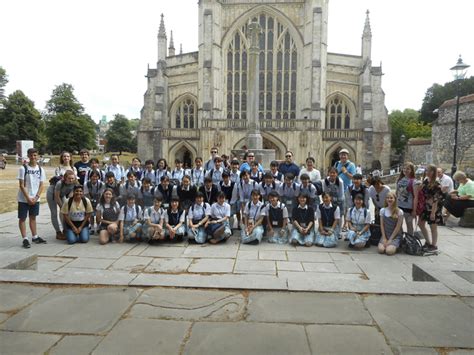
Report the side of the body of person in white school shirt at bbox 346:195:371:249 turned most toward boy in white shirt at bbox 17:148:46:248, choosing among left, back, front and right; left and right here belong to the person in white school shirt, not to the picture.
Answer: right

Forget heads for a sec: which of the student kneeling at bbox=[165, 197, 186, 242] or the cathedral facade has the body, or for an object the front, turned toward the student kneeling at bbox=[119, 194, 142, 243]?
the cathedral facade

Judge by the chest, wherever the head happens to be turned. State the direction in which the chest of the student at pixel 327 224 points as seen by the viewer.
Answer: toward the camera

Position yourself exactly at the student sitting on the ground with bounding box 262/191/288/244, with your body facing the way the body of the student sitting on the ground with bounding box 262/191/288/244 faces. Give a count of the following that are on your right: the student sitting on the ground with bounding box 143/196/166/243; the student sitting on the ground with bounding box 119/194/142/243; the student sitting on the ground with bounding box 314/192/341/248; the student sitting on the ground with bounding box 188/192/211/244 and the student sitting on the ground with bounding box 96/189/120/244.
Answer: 4

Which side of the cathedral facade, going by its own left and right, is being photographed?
front

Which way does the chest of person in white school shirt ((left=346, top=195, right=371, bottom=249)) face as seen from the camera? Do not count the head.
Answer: toward the camera

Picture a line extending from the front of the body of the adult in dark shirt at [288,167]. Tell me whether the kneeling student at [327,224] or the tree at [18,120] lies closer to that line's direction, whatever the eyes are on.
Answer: the kneeling student

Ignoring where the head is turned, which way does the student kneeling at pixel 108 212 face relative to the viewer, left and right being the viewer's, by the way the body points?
facing the viewer

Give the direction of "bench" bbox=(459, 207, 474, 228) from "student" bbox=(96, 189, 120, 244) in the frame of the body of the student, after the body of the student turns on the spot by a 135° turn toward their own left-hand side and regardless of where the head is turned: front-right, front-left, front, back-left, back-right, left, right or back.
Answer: front-right

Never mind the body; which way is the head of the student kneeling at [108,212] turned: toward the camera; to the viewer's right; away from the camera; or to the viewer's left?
toward the camera

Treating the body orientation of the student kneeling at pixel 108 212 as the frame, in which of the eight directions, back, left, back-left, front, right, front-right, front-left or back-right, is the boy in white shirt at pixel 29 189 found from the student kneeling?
right

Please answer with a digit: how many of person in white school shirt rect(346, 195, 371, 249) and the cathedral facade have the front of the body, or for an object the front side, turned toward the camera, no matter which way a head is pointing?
2

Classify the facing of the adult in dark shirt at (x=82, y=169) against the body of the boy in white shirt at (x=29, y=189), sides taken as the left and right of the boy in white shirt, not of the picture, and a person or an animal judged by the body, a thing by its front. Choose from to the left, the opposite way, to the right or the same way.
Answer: the same way

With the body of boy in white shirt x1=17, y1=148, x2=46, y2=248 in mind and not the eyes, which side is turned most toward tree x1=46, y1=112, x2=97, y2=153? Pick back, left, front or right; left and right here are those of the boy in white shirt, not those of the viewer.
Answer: back

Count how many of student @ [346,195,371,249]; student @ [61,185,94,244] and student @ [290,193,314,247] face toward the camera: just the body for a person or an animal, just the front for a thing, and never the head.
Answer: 3

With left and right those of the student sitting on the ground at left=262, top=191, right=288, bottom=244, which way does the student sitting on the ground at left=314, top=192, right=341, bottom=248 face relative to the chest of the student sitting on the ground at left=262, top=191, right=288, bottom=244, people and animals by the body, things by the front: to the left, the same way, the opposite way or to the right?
the same way

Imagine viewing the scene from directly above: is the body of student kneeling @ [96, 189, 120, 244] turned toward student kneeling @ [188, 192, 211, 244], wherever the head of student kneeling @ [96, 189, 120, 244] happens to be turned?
no

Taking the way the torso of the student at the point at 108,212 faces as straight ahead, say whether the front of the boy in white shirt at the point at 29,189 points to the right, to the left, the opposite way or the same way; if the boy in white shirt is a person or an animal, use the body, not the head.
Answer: the same way

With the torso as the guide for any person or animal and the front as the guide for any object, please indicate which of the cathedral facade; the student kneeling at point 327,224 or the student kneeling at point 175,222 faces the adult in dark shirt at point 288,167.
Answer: the cathedral facade
